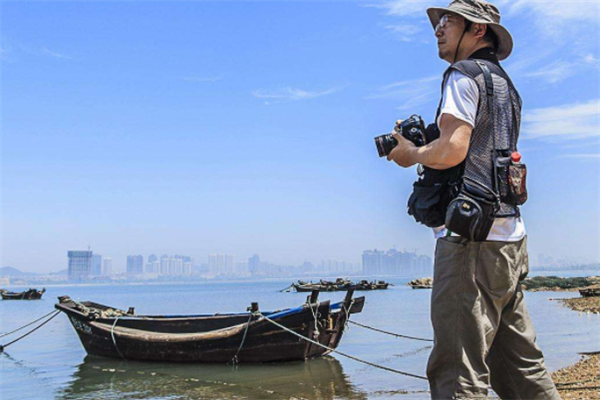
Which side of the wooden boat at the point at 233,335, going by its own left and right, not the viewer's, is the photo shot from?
left

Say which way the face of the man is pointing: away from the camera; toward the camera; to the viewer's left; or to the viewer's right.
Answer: to the viewer's left

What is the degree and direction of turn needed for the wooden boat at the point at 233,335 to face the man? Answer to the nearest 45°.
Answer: approximately 90° to its left
